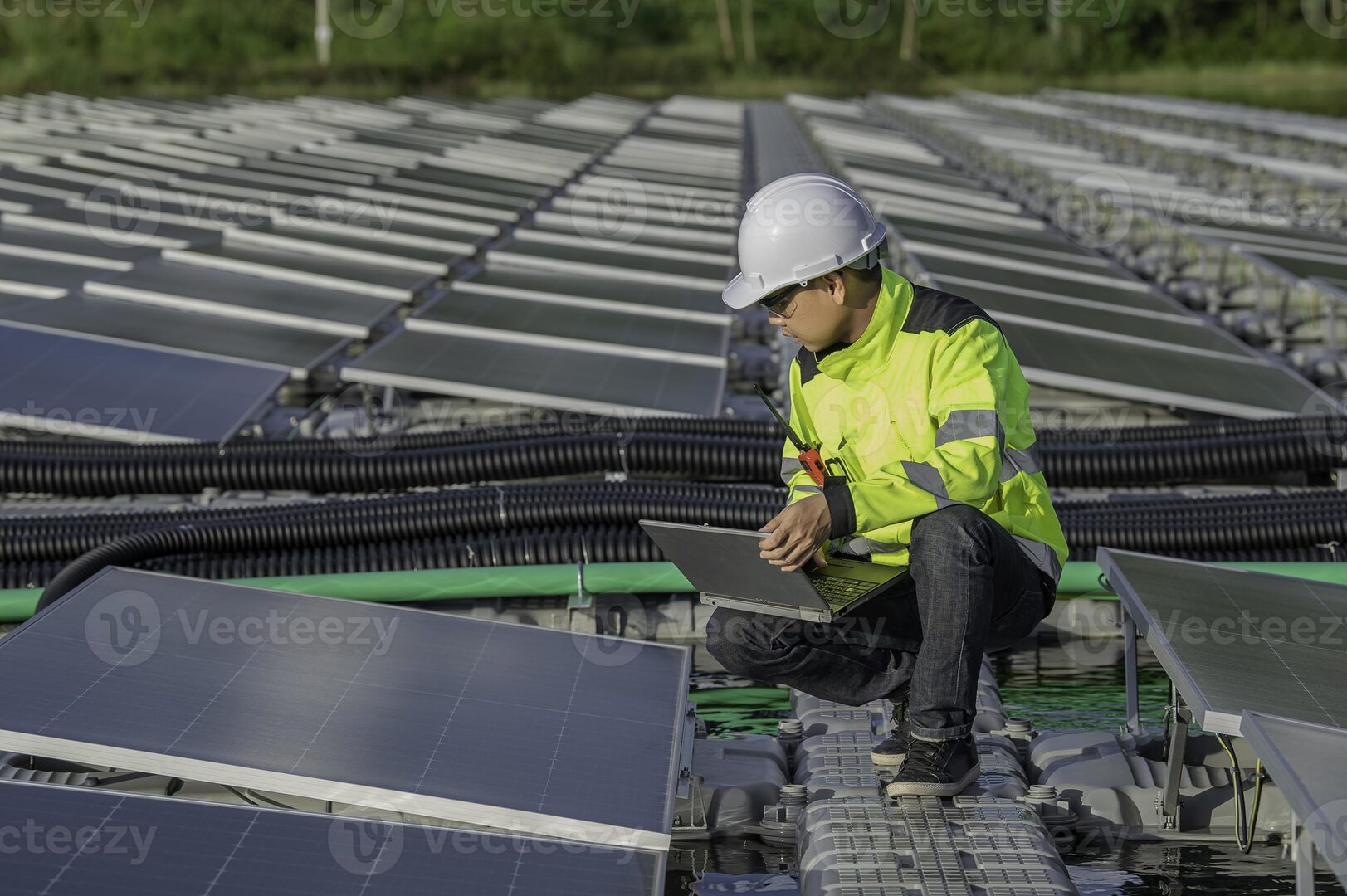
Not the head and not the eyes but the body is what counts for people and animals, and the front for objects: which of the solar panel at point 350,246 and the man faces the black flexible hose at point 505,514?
the solar panel

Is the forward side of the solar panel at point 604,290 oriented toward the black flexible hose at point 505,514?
yes

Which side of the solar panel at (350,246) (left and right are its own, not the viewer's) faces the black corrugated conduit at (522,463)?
front

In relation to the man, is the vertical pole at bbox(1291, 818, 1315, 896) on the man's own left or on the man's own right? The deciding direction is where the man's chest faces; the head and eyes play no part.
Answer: on the man's own left

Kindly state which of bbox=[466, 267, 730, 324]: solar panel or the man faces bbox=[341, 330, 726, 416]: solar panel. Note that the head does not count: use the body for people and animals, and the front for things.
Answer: bbox=[466, 267, 730, 324]: solar panel

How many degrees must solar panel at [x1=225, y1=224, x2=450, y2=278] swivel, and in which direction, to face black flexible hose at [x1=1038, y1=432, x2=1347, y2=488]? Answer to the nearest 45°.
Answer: approximately 45° to its left

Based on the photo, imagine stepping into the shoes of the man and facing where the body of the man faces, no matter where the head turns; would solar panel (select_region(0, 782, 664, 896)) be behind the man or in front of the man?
in front

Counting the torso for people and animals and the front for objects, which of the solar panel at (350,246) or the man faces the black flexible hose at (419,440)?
the solar panel

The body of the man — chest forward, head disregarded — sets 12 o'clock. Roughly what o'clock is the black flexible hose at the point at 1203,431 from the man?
The black flexible hose is roughly at 5 o'clock from the man.

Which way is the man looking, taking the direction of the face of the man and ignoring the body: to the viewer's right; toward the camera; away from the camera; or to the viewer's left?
to the viewer's left
